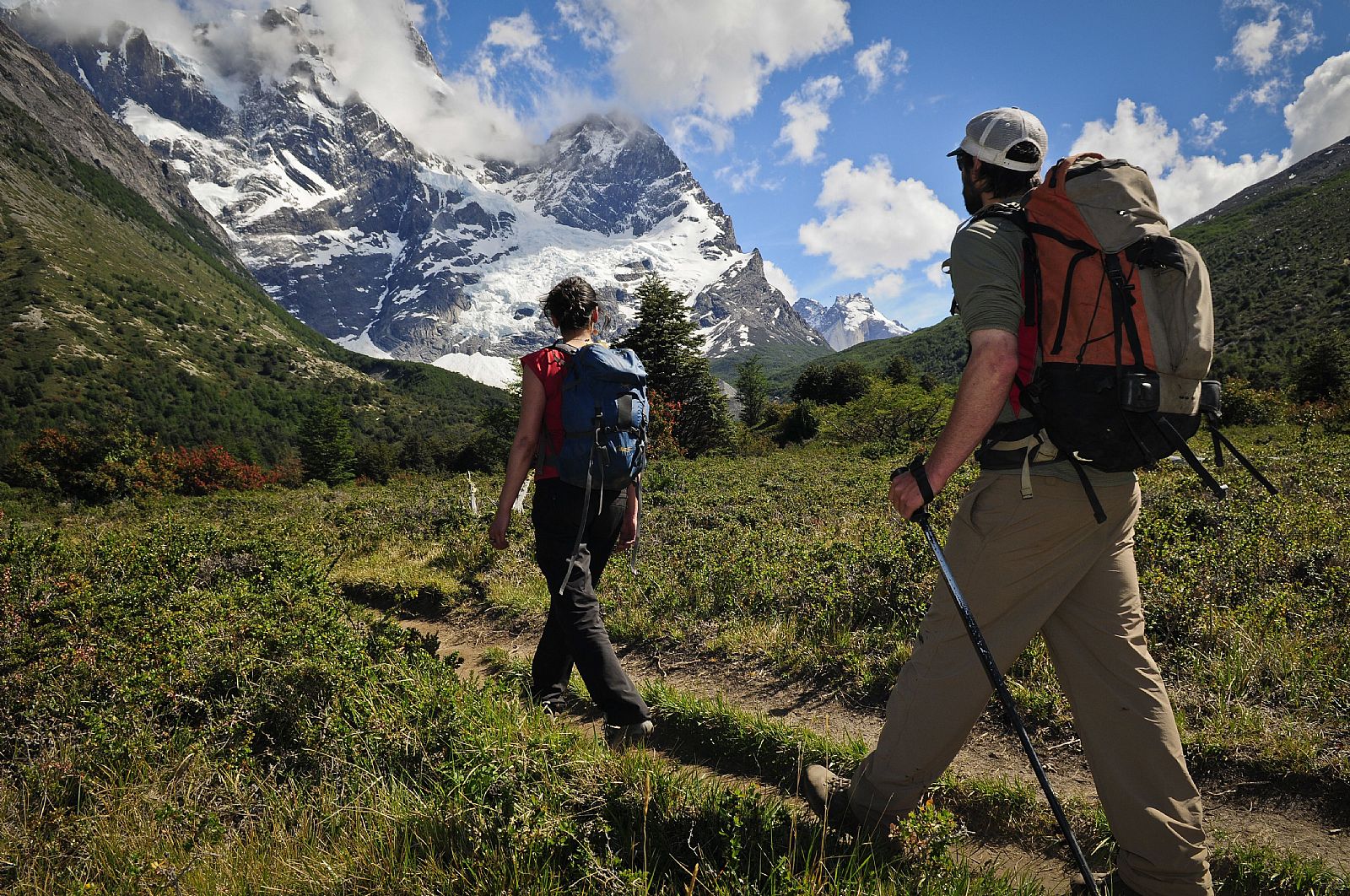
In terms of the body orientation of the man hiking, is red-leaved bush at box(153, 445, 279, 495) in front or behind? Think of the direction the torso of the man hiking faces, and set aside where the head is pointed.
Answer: in front

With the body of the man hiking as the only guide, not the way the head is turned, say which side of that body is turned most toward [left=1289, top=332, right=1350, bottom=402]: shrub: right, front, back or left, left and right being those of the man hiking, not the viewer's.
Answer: right

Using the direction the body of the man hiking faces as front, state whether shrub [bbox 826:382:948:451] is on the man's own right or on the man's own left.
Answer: on the man's own right

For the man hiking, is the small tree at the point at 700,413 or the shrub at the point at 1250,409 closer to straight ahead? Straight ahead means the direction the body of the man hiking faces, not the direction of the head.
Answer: the small tree

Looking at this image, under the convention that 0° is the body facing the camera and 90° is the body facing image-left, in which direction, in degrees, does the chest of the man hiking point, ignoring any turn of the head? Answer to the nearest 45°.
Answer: approximately 90°

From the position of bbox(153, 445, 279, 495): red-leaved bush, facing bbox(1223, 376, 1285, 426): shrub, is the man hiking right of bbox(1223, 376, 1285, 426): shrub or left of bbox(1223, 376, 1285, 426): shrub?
right

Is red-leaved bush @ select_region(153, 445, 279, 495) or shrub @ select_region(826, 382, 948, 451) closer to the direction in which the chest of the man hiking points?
the red-leaved bush

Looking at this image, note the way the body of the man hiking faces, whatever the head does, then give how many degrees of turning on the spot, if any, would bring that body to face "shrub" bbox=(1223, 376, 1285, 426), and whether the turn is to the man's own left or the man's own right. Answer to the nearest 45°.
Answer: approximately 90° to the man's own right
